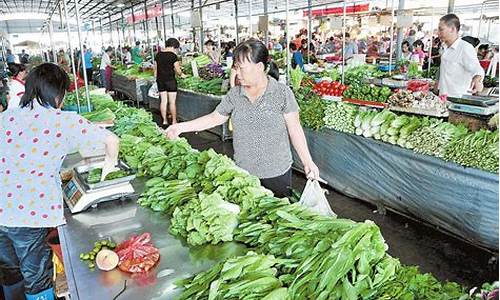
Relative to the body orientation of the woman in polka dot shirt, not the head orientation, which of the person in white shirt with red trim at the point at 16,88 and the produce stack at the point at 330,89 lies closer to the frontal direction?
the produce stack

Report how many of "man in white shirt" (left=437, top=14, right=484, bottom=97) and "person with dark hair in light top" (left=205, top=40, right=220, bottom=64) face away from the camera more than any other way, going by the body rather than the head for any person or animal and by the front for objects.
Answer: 0

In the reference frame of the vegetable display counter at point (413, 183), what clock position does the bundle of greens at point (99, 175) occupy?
The bundle of greens is roughly at 12 o'clock from the vegetable display counter.

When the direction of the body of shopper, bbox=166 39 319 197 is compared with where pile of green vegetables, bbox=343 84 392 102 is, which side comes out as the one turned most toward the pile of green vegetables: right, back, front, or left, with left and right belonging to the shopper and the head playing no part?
back

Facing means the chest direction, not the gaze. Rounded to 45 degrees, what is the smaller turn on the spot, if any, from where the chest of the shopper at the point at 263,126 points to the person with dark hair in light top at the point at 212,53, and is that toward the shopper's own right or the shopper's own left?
approximately 135° to the shopper's own right

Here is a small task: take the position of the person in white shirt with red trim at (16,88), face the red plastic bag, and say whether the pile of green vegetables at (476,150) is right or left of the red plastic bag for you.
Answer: left
